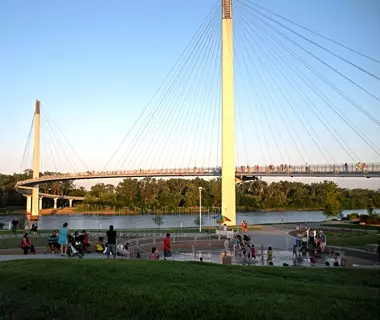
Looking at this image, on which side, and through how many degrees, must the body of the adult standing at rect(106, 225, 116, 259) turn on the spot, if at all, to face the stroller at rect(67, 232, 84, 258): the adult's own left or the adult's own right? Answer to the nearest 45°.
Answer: approximately 45° to the adult's own left

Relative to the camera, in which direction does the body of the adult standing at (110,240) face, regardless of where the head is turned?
away from the camera

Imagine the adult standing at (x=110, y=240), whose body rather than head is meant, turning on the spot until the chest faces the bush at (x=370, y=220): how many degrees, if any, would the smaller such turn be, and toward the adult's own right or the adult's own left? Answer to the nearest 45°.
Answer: approximately 45° to the adult's own right
